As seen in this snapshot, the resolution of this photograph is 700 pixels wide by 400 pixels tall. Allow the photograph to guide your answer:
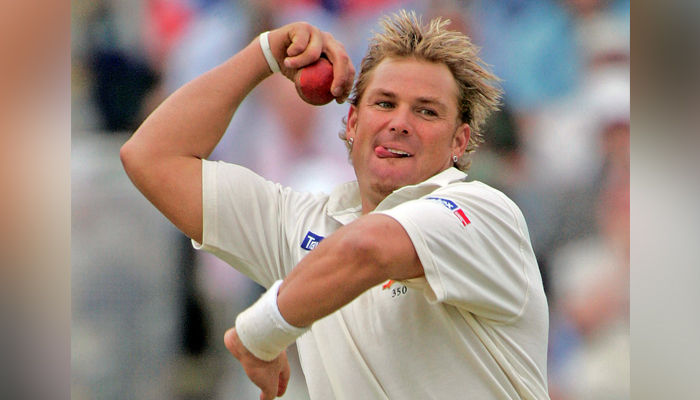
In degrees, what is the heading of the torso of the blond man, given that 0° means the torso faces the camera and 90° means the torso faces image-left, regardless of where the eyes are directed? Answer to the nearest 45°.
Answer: approximately 45°
